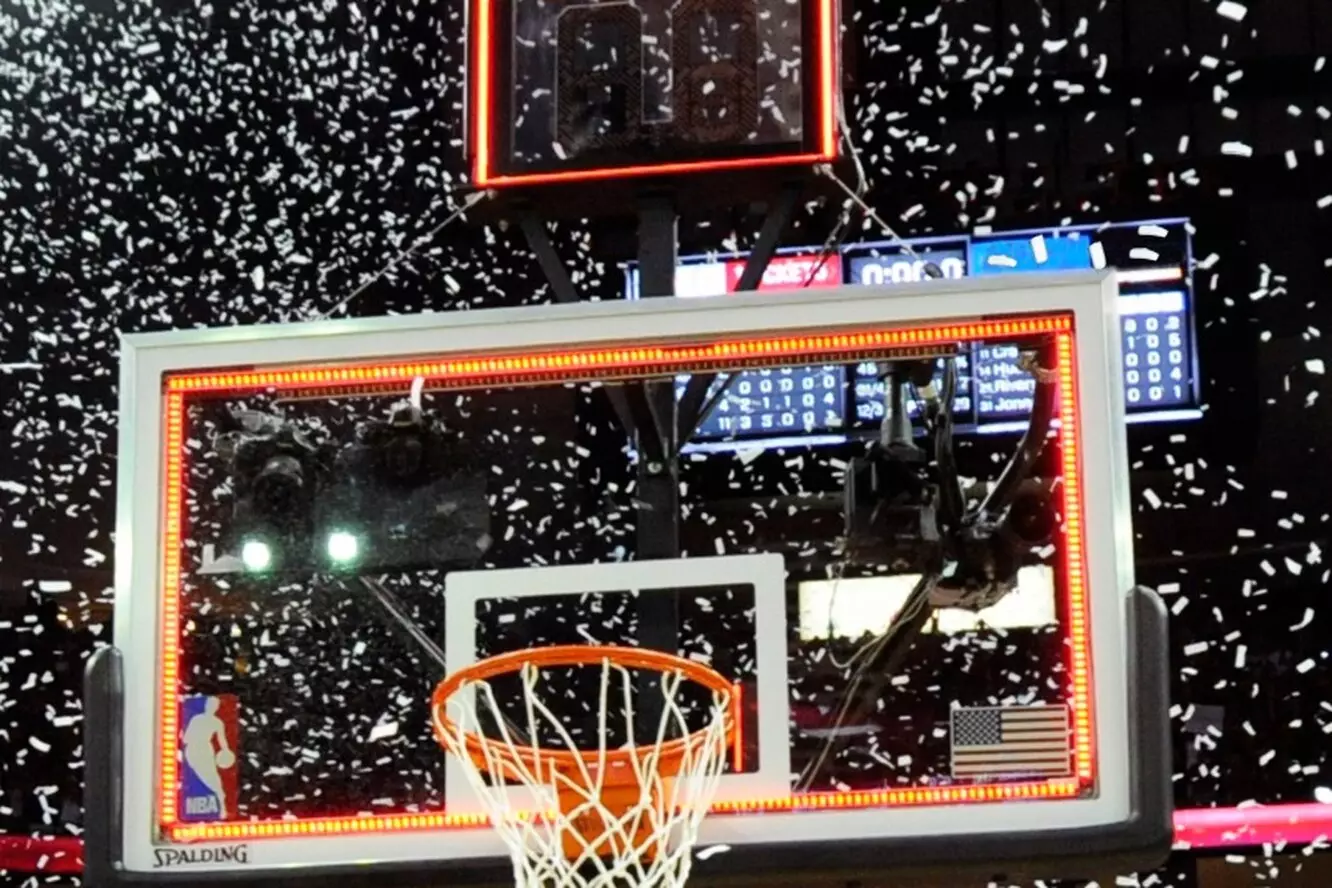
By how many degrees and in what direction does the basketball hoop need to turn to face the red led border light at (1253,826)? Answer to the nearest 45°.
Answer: approximately 135° to its left

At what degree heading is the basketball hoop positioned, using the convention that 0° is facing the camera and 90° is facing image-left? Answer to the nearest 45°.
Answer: approximately 0°

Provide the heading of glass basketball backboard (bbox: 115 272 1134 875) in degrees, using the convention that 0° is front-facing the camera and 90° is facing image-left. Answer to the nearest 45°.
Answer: approximately 0°

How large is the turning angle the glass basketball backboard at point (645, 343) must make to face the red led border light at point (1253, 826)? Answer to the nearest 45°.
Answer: approximately 135° to its left
